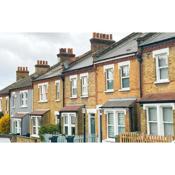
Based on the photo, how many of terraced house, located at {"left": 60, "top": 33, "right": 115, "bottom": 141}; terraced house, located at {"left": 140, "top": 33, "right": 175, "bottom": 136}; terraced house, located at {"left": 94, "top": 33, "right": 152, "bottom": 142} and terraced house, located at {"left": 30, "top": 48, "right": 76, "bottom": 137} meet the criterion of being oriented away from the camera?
0

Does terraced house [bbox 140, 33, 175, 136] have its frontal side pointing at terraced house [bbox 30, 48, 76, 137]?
no

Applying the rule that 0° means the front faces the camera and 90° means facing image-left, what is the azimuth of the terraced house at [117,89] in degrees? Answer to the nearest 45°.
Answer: approximately 45°

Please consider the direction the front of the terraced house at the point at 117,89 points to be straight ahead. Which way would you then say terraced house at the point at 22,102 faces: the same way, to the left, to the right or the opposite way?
the same way

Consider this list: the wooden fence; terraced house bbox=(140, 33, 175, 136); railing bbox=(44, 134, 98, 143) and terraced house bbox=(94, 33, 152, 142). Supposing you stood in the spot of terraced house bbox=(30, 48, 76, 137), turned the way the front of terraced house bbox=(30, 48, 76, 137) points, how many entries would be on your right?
0

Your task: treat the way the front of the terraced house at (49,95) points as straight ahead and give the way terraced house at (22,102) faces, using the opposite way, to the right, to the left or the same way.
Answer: the same way

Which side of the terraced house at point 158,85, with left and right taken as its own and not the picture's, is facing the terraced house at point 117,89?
right

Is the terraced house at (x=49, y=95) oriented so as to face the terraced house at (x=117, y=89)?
no

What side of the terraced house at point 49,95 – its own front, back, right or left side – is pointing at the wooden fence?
left

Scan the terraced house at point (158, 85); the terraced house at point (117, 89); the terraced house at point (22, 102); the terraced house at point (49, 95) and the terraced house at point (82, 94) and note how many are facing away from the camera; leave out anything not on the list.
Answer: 0

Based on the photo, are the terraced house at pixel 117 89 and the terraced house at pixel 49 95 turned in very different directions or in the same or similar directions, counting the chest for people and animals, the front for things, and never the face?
same or similar directions

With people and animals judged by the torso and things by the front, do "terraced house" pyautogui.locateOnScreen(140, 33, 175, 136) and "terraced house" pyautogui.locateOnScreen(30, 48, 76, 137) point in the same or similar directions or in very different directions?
same or similar directions

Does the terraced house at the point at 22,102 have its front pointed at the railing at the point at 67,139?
no

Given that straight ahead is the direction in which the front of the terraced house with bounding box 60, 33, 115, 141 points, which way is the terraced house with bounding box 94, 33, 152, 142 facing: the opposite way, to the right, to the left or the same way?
the same way

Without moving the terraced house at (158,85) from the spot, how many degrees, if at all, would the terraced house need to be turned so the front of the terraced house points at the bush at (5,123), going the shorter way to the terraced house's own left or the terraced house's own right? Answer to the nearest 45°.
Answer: approximately 90° to the terraced house's own right

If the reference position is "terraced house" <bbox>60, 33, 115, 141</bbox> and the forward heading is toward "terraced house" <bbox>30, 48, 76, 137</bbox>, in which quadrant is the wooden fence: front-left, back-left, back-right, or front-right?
back-left

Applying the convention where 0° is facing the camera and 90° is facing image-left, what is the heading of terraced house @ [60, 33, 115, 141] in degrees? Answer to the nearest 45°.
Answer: approximately 45°

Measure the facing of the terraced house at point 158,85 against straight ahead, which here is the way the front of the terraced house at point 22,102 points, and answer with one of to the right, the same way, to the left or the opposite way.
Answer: the same way

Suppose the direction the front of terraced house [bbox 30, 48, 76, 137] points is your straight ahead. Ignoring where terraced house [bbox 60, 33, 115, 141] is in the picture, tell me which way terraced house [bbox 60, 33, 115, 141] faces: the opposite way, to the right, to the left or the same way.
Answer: the same way
